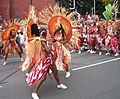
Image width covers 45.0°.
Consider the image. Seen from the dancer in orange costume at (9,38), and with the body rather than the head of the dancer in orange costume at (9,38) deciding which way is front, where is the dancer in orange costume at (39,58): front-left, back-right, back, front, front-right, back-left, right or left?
front

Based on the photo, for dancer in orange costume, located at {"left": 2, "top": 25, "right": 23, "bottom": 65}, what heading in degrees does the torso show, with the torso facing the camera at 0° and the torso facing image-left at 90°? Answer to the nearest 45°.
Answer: approximately 0°
